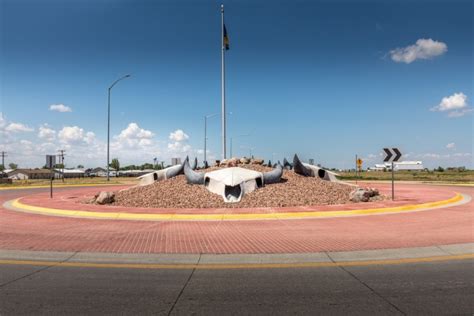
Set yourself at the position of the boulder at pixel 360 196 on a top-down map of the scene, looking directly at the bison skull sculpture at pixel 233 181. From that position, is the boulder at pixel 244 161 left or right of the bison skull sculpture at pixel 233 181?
right

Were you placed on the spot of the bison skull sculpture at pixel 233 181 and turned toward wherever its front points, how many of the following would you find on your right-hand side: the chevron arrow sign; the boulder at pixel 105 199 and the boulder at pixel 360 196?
1

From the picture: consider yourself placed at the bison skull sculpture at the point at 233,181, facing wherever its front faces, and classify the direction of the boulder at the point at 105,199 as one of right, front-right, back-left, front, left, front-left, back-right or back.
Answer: right

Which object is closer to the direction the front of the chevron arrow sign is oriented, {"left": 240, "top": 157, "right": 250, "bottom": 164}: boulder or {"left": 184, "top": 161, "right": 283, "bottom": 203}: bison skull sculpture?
the bison skull sculpture

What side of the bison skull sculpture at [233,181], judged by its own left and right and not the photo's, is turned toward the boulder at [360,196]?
left

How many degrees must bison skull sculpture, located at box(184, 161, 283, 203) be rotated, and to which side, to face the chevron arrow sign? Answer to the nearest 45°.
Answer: approximately 90° to its left

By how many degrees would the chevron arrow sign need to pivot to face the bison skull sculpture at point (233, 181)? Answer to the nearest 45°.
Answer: approximately 90° to its right

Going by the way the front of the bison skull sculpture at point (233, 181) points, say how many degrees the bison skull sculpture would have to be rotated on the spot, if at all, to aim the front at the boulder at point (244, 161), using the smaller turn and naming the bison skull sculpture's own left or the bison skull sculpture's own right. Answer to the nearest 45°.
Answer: approximately 180°

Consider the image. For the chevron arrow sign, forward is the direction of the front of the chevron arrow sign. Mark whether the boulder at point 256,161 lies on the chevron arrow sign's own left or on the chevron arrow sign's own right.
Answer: on the chevron arrow sign's own right

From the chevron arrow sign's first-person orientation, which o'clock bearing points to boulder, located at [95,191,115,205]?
The boulder is roughly at 2 o'clock from the chevron arrow sign.

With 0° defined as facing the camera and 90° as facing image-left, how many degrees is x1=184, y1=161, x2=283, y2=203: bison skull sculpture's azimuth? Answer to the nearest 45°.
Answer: approximately 0°

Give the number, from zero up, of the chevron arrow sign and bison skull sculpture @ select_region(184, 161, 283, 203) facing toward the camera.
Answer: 2
